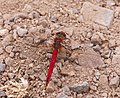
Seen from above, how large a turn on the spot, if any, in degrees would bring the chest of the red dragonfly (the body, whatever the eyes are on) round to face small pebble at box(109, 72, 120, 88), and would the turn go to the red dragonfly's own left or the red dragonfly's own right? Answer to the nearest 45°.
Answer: approximately 90° to the red dragonfly's own right

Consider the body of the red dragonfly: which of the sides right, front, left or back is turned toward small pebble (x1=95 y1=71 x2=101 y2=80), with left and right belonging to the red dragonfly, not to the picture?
right

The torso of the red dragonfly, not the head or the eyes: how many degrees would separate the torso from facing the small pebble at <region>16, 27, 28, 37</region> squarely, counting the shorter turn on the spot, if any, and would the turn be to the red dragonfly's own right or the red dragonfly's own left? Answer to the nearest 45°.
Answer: approximately 45° to the red dragonfly's own left

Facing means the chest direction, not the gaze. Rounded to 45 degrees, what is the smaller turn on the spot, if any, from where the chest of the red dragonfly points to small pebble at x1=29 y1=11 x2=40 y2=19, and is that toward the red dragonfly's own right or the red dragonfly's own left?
approximately 45° to the red dragonfly's own left

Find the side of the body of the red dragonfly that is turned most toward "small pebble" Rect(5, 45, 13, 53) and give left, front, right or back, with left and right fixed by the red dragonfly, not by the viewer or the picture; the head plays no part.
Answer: left

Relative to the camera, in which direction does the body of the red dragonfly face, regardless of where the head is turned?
away from the camera

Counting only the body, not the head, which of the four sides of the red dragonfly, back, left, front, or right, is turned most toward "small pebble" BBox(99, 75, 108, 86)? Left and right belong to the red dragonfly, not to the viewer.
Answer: right
